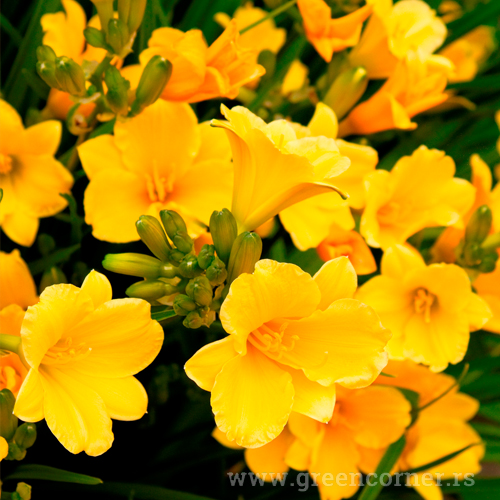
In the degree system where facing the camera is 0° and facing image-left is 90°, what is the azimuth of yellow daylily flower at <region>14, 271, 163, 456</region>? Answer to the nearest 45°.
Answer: approximately 315°

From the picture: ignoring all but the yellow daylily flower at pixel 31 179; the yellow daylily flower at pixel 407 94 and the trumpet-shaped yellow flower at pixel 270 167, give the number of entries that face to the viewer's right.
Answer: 2

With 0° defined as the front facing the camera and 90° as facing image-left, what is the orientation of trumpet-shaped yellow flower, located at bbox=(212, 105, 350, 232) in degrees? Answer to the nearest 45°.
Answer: approximately 270°

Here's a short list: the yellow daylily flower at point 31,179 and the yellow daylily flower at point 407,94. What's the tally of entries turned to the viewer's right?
1

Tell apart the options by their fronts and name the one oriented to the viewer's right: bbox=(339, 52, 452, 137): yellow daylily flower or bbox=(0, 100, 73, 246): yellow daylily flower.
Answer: bbox=(339, 52, 452, 137): yellow daylily flower

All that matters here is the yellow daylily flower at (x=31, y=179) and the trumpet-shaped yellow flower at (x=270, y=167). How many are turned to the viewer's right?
1

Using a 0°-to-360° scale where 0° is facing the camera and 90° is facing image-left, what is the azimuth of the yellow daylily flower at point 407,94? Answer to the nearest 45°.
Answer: approximately 270°
